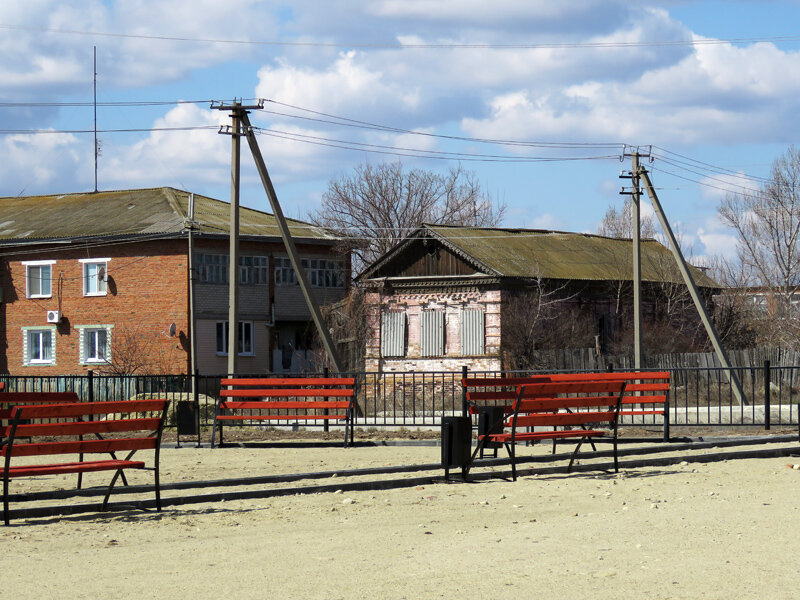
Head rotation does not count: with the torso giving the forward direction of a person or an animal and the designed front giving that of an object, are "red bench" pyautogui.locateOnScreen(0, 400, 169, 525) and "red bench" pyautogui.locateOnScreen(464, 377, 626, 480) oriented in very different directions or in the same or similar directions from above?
same or similar directions

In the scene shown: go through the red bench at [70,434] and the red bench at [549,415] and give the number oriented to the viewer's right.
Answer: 0
